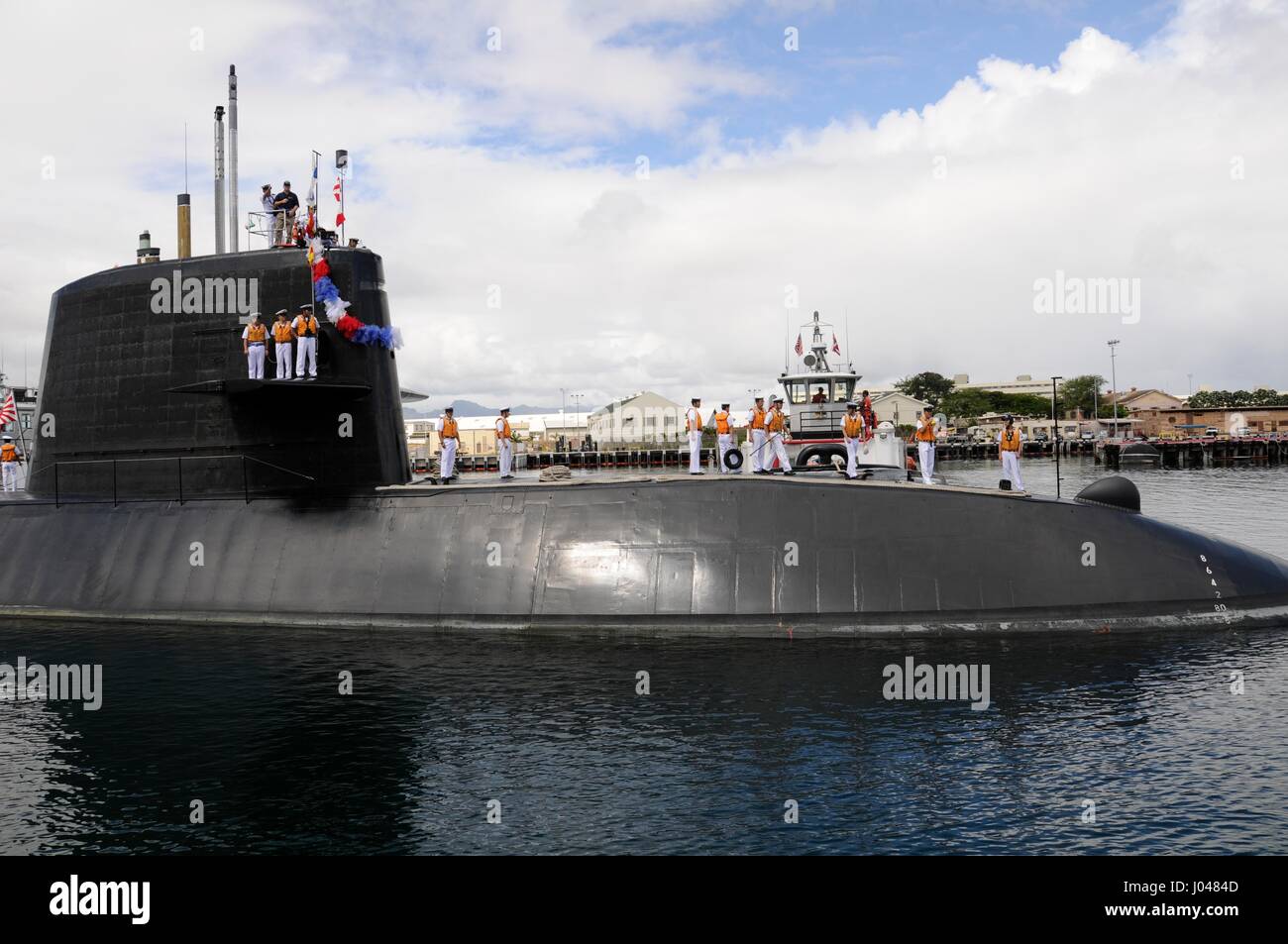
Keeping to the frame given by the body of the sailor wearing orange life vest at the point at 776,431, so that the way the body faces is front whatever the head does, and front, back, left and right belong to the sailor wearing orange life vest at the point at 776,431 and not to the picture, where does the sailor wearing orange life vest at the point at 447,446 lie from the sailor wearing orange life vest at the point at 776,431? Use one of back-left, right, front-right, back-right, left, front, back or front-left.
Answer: back-right

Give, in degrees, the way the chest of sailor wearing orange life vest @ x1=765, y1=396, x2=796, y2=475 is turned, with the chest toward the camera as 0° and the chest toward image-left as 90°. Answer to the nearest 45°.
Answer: approximately 315°

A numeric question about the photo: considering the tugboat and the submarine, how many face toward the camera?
1
